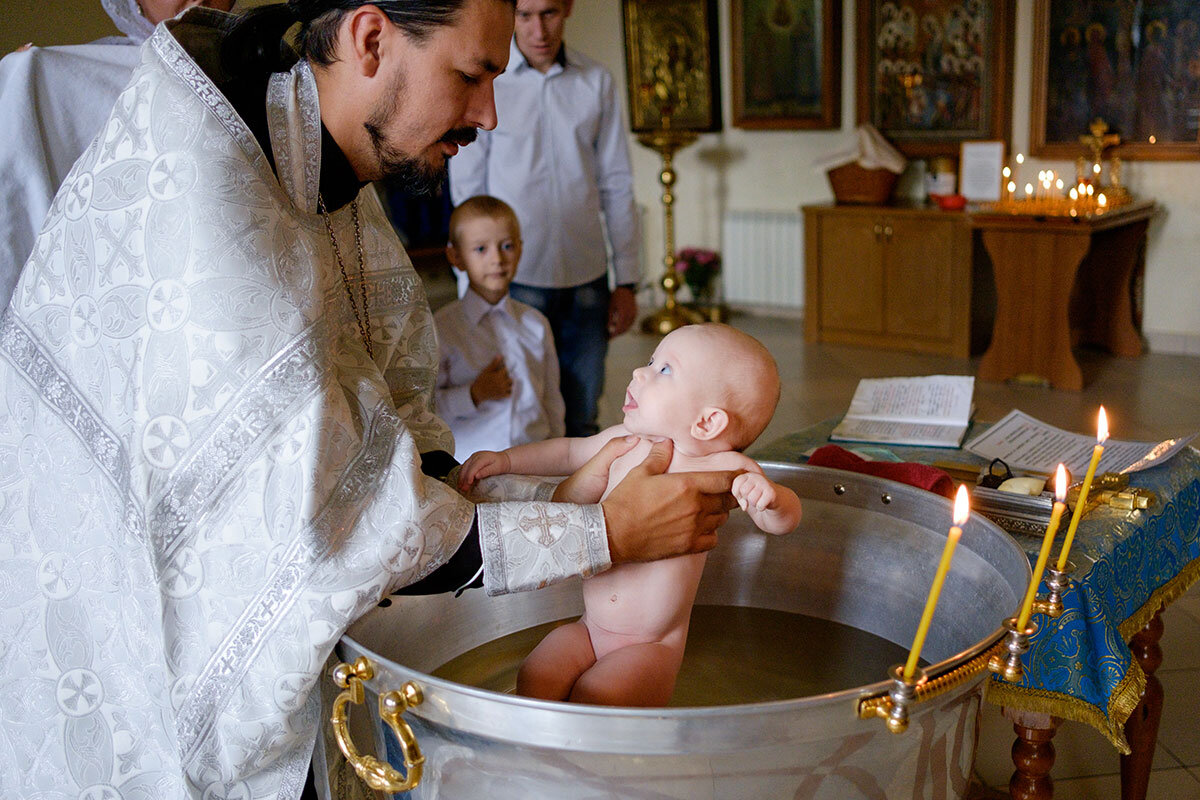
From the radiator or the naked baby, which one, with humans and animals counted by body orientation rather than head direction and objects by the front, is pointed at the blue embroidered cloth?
the radiator

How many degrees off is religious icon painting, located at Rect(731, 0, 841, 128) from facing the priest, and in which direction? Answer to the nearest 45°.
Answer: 0° — it already faces them

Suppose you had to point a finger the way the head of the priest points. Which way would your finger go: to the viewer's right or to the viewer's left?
to the viewer's right

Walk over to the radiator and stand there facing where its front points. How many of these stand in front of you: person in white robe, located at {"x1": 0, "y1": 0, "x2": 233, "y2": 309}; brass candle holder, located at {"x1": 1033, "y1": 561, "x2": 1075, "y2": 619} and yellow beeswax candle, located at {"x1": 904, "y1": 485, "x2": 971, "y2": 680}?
3

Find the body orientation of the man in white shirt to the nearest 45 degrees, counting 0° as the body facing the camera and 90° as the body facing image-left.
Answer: approximately 0°

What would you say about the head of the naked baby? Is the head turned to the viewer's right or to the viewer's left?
to the viewer's left
